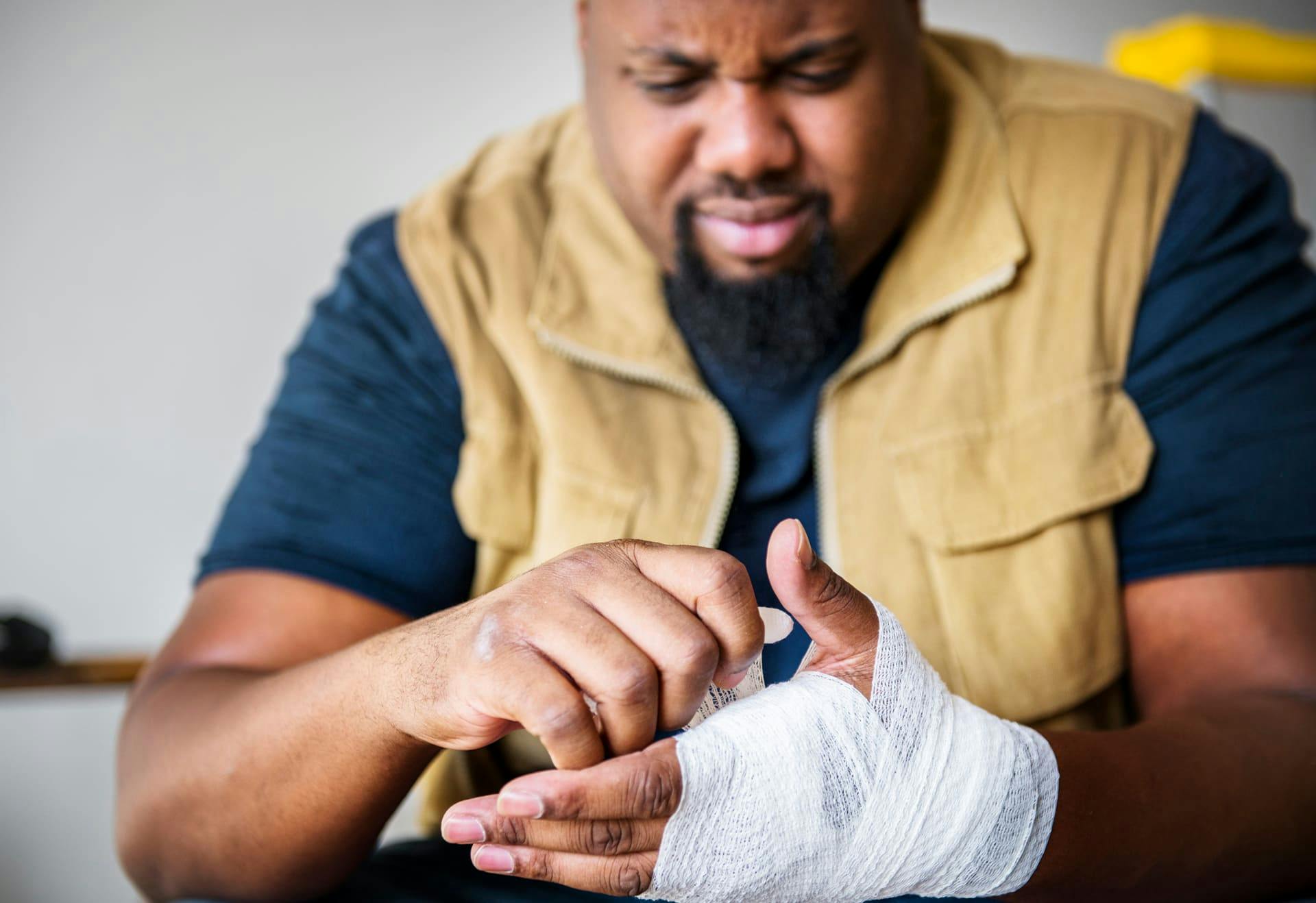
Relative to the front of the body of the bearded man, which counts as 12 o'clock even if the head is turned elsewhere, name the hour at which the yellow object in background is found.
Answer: The yellow object in background is roughly at 7 o'clock from the bearded man.

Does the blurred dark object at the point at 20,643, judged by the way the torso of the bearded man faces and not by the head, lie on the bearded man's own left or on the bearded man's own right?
on the bearded man's own right

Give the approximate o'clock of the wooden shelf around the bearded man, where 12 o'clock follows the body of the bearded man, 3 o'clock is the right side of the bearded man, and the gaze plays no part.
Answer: The wooden shelf is roughly at 4 o'clock from the bearded man.

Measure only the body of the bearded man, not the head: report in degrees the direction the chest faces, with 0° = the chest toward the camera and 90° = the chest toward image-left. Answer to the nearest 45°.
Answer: approximately 0°

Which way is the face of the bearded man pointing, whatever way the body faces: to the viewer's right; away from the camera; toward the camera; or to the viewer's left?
toward the camera

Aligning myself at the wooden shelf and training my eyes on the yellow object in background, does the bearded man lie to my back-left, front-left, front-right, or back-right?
front-right
